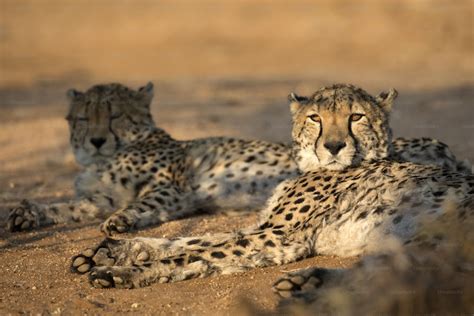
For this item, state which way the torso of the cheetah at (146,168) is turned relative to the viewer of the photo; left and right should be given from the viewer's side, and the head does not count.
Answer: facing the viewer and to the left of the viewer
